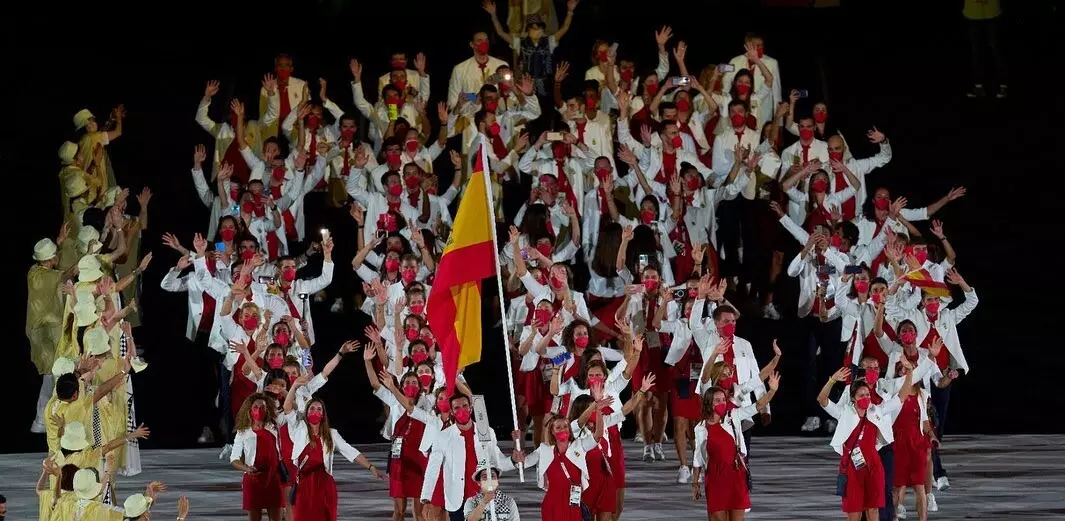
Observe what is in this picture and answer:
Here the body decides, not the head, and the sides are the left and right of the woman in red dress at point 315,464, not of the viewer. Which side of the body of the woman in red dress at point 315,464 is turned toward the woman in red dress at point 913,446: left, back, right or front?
left

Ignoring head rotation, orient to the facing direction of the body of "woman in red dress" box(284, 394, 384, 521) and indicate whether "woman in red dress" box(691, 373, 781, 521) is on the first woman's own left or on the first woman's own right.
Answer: on the first woman's own left

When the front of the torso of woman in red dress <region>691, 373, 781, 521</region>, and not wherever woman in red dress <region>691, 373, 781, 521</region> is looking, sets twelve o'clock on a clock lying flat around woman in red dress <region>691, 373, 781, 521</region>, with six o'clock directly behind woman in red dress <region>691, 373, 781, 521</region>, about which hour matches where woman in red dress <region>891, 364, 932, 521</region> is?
woman in red dress <region>891, 364, 932, 521</region> is roughly at 8 o'clock from woman in red dress <region>691, 373, 781, 521</region>.

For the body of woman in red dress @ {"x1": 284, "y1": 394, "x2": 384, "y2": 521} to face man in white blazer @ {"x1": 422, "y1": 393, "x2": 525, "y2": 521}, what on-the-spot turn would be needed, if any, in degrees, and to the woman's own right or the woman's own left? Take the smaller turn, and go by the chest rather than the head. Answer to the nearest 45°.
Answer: approximately 90° to the woman's own left

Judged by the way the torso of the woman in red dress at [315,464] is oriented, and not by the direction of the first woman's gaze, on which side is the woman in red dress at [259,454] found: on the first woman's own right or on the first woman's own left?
on the first woman's own right

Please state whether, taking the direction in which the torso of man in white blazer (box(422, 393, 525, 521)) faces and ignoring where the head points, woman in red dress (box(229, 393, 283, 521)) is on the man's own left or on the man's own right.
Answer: on the man's own right

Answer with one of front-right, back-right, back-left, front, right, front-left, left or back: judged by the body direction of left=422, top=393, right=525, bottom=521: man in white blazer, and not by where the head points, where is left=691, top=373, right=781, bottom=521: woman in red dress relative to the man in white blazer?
left

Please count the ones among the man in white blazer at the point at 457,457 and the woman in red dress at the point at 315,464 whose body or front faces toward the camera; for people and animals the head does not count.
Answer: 2
